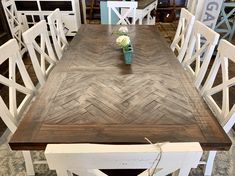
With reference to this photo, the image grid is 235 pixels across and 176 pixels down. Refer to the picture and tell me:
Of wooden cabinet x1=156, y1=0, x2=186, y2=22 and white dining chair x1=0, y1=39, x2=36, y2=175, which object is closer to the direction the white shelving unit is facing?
the white dining chair

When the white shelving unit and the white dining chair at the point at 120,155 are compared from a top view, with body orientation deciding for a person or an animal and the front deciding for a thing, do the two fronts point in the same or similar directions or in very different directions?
very different directions

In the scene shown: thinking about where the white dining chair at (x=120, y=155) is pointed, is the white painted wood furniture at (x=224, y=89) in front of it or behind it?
in front

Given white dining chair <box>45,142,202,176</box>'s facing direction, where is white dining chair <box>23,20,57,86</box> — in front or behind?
in front

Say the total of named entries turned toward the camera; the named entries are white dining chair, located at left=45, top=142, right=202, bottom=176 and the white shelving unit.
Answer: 1

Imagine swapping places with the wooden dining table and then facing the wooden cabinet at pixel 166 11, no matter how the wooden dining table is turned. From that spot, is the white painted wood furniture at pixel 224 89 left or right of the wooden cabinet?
right

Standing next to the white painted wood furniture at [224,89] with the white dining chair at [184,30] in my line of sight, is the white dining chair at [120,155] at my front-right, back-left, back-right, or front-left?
back-left

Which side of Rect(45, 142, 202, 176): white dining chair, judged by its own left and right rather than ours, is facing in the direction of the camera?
back

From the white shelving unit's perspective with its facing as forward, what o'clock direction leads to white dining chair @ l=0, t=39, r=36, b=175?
The white dining chair is roughly at 12 o'clock from the white shelving unit.

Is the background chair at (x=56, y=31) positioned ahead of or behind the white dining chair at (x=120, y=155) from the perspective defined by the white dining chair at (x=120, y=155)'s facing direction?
ahead

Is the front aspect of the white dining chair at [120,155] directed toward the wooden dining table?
yes
